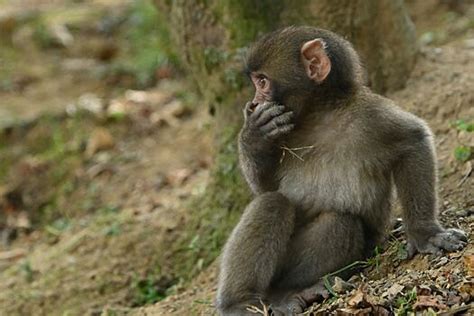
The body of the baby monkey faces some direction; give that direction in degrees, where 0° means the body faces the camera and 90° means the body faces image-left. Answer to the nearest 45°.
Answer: approximately 45°

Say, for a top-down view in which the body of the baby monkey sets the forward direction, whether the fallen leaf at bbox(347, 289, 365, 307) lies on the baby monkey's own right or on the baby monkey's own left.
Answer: on the baby monkey's own left

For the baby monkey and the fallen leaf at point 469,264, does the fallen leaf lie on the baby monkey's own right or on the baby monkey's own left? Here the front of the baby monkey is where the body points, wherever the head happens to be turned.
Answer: on the baby monkey's own left

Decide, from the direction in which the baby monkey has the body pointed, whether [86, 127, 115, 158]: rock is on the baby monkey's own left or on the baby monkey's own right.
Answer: on the baby monkey's own right

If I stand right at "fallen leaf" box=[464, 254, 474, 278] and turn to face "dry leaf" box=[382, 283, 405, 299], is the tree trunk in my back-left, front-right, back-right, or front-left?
front-right

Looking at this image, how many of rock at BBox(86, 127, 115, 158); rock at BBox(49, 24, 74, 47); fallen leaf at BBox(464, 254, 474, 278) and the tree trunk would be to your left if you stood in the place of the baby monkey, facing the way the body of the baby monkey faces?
1

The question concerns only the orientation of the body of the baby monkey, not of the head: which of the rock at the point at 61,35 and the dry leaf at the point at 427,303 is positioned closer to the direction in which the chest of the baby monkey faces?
the dry leaf

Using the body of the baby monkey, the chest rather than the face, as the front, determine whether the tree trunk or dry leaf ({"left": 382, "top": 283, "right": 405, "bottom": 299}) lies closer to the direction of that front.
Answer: the dry leaf

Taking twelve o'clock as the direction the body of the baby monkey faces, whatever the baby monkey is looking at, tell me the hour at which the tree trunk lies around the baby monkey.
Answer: The tree trunk is roughly at 4 o'clock from the baby monkey.

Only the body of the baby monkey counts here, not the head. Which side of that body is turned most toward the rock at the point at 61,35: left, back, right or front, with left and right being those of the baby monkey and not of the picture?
right
